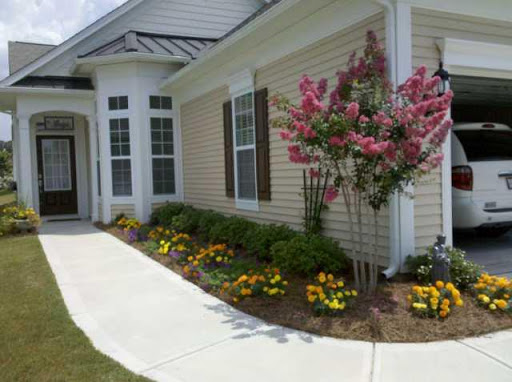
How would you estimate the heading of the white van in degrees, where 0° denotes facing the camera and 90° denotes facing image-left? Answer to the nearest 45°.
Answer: approximately 135°

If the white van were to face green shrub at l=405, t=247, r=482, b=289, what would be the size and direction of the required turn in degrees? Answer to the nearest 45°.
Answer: approximately 135° to its left

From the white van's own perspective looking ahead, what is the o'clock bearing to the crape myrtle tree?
The crape myrtle tree is roughly at 8 o'clock from the white van.

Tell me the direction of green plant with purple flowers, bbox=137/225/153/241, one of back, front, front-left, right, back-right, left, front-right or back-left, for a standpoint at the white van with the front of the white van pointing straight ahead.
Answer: front-left

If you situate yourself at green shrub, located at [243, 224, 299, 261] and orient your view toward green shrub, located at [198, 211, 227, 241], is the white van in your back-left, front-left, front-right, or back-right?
back-right

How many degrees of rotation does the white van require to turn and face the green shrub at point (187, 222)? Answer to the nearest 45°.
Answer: approximately 45° to its left

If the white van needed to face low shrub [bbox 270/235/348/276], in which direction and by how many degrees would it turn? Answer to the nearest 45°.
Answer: approximately 90° to its left

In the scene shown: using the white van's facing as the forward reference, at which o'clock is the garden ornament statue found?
The garden ornament statue is roughly at 8 o'clock from the white van.

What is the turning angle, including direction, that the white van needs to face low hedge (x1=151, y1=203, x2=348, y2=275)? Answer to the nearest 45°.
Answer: approximately 45° to its left
